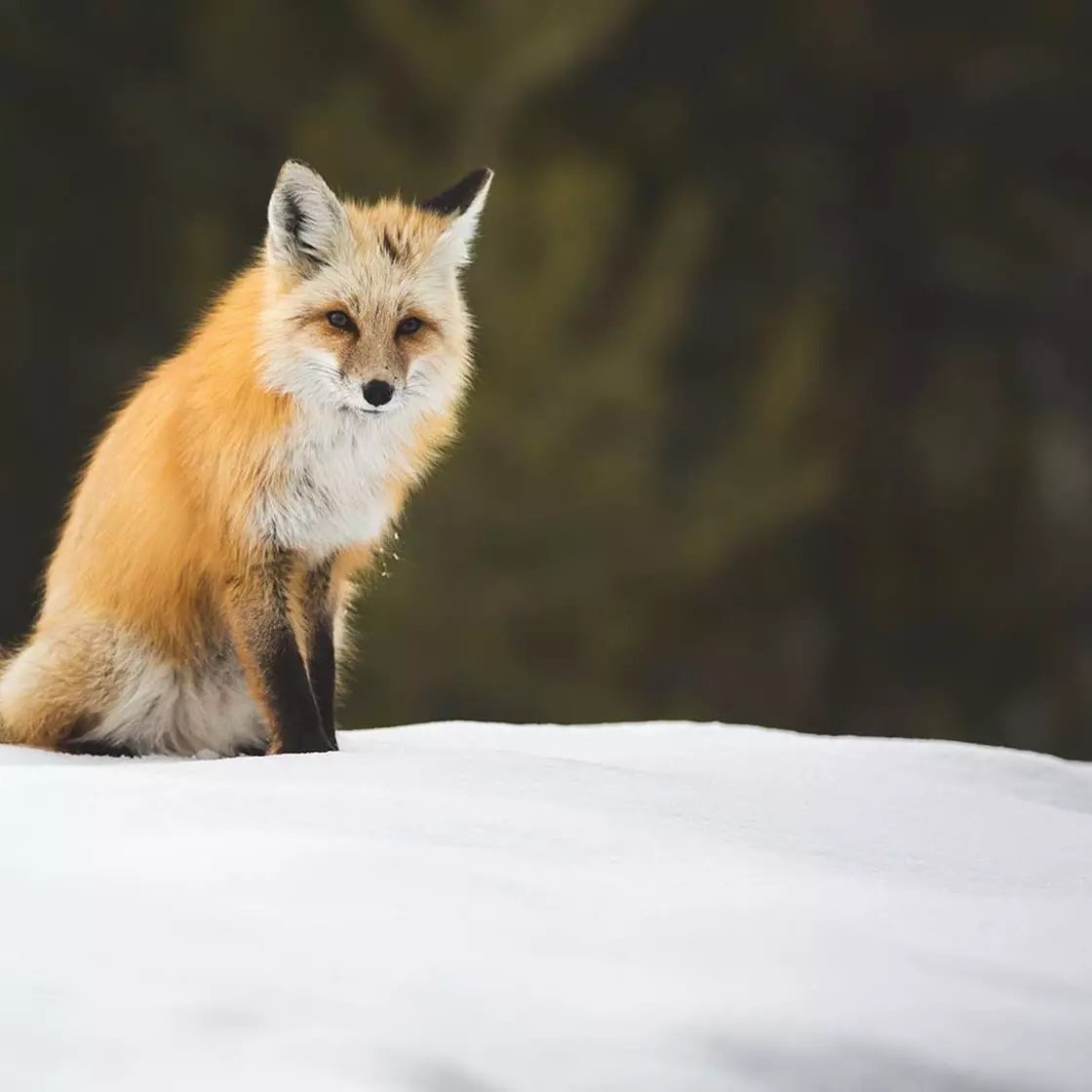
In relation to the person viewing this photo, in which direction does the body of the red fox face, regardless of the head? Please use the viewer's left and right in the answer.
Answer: facing the viewer and to the right of the viewer
